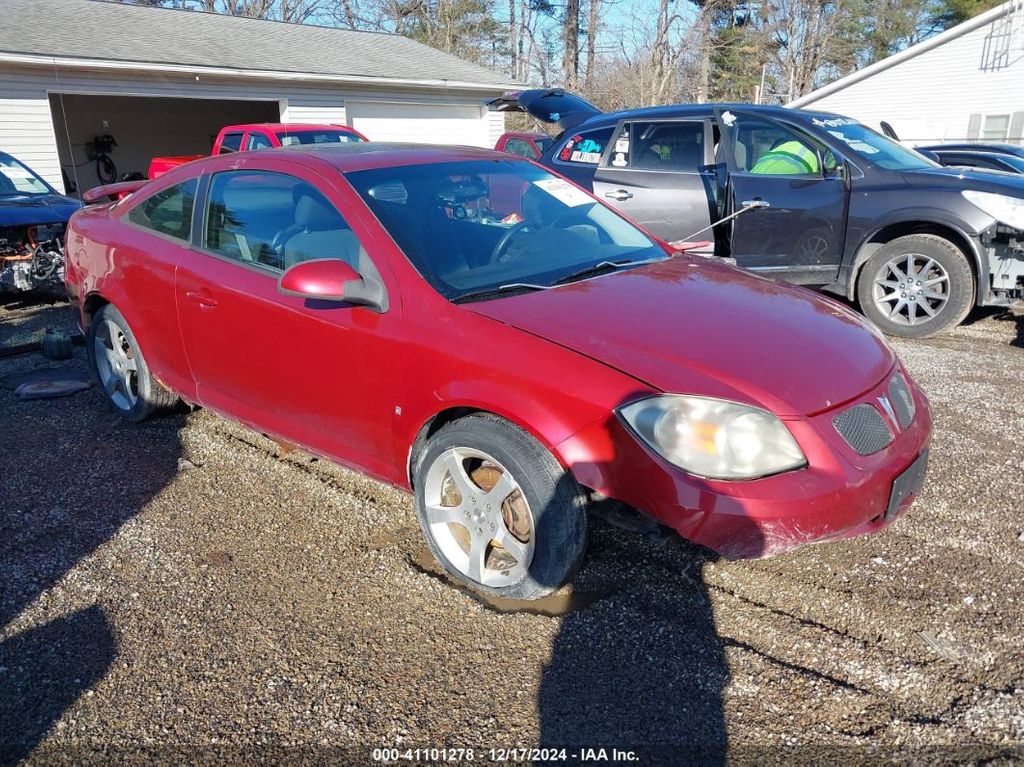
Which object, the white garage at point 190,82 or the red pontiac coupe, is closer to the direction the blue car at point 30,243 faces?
the red pontiac coupe

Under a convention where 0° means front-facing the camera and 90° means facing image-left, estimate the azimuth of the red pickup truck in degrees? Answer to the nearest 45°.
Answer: approximately 315°

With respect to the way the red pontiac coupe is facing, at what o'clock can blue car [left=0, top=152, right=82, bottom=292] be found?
The blue car is roughly at 6 o'clock from the red pontiac coupe.

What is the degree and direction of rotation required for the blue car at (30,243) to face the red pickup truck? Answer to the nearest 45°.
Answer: approximately 90° to its left

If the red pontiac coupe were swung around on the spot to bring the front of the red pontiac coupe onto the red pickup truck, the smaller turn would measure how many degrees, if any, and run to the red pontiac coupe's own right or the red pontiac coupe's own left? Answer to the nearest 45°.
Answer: approximately 135° to the red pontiac coupe's own left

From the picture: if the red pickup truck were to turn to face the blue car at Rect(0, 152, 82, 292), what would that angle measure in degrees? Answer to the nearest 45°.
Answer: approximately 90° to its right

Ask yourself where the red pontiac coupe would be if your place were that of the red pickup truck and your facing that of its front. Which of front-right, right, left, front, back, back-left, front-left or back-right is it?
front-right

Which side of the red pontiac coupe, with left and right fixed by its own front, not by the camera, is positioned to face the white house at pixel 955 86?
left
